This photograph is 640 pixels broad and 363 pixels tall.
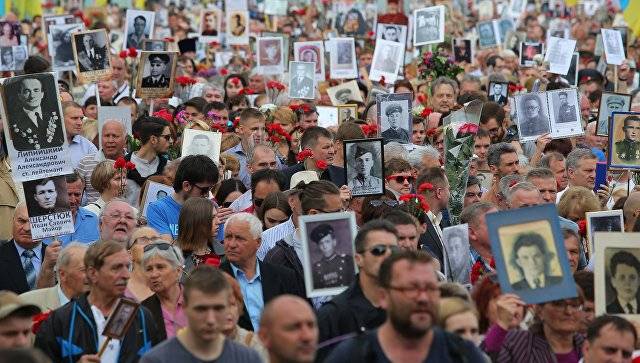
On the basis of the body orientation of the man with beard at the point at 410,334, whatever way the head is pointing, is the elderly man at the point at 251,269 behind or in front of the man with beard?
behind

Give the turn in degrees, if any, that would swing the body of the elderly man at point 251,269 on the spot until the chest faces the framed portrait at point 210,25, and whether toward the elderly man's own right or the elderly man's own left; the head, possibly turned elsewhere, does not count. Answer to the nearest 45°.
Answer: approximately 135° to the elderly man's own right

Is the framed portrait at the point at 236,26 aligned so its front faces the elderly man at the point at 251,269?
yes

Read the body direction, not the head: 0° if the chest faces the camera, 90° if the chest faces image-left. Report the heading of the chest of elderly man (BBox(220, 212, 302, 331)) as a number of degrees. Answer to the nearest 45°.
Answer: approximately 45°

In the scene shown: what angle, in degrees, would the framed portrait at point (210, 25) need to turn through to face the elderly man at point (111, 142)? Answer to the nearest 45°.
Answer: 0° — it already faces them
